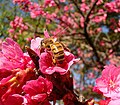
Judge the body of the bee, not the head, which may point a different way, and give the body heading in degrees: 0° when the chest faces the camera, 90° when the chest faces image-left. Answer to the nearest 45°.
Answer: approximately 135°
